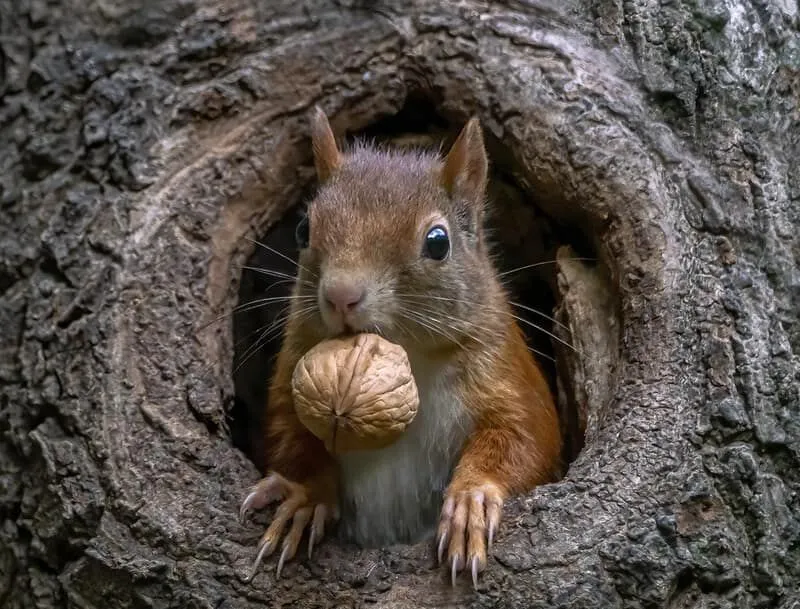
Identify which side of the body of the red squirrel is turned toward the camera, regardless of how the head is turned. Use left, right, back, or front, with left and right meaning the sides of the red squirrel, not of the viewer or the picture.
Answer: front
